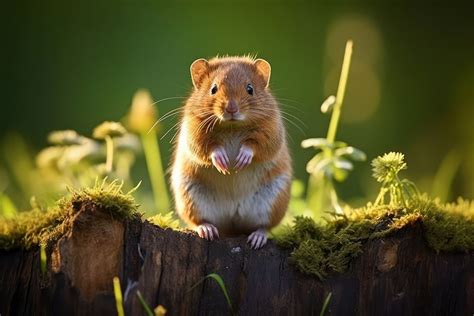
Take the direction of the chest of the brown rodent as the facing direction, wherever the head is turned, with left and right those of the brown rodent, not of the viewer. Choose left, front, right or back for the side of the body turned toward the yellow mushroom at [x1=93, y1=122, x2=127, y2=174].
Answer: right

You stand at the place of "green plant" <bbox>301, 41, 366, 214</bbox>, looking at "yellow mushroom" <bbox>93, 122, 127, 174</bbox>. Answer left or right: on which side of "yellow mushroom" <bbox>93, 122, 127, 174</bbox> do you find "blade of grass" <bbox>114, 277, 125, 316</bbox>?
left

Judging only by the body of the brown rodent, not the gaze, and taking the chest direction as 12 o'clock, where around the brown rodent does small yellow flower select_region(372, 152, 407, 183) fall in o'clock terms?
The small yellow flower is roughly at 10 o'clock from the brown rodent.

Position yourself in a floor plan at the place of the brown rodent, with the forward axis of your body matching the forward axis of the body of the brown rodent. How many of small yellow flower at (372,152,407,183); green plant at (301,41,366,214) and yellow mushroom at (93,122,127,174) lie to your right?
1

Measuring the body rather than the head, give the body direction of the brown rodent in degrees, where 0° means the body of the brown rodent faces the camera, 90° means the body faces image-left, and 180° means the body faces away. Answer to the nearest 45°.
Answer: approximately 0°

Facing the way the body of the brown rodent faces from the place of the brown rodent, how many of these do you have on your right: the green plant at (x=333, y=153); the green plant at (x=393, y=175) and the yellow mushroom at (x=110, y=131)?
1

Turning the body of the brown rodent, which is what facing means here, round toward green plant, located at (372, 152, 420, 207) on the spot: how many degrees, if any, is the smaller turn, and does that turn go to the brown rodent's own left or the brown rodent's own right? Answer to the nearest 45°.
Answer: approximately 45° to the brown rodent's own left
